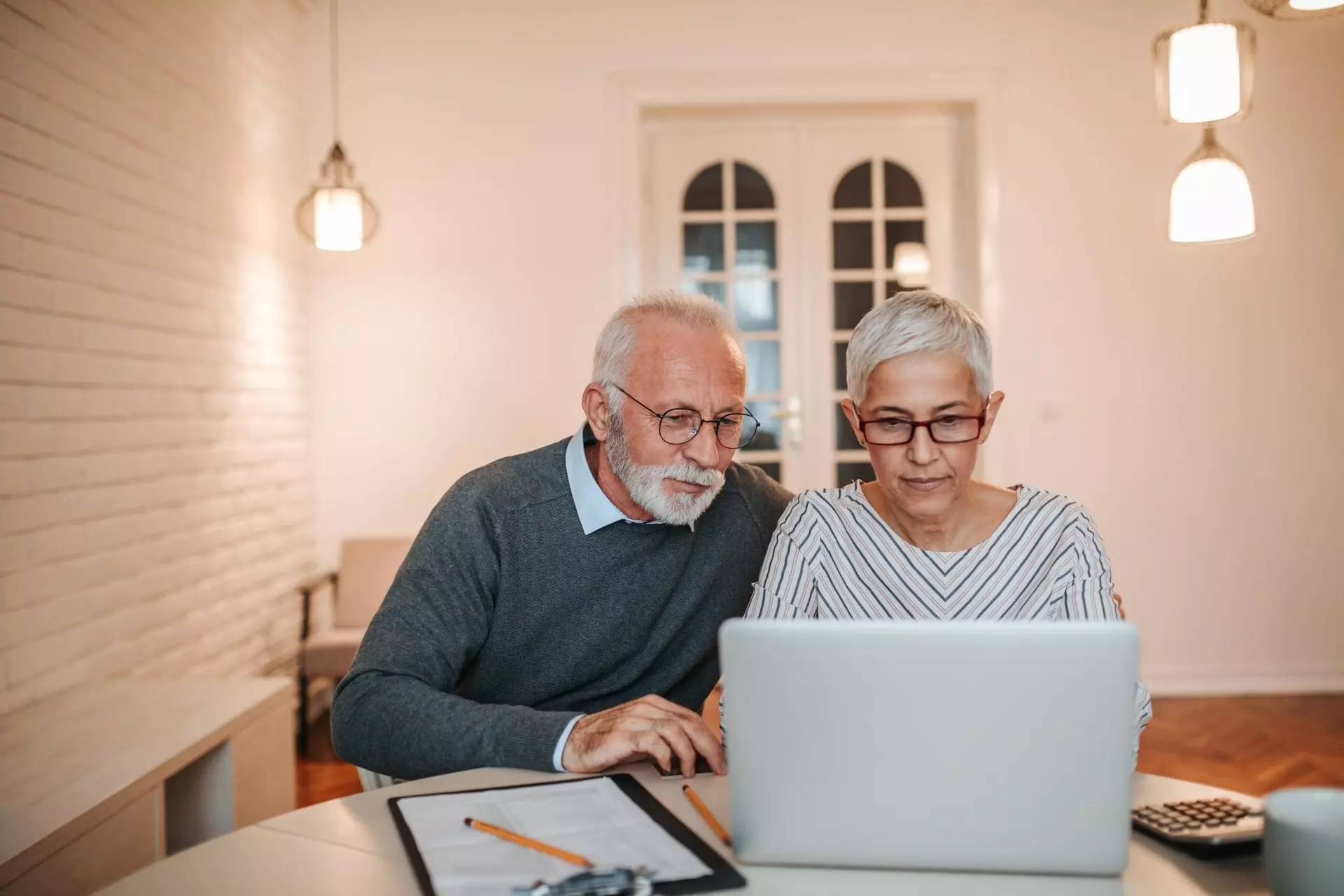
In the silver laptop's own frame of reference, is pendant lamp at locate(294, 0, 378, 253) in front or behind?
in front

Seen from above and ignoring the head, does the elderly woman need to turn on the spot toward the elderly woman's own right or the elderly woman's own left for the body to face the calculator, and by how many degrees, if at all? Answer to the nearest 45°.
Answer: approximately 45° to the elderly woman's own left

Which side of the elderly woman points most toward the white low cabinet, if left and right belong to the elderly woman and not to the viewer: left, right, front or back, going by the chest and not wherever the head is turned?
right

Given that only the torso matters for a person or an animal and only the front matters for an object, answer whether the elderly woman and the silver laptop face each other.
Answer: yes

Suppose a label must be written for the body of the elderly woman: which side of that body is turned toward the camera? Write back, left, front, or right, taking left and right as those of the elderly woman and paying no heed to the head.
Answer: front

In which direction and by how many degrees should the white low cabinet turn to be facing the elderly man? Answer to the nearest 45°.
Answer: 0° — it already faces them

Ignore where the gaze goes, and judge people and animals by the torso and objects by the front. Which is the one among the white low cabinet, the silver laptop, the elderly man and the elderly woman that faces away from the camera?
the silver laptop

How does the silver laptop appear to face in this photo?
away from the camera

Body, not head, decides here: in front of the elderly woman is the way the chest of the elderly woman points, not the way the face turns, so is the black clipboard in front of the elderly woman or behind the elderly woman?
in front

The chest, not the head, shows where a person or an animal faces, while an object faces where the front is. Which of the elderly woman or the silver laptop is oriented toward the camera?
the elderly woman

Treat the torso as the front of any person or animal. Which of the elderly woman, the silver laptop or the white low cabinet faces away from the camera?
the silver laptop

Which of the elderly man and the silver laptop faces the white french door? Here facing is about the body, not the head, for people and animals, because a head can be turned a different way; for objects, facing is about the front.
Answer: the silver laptop

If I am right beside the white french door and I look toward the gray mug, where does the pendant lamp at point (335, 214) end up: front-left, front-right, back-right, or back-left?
front-right

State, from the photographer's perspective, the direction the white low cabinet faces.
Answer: facing the viewer and to the right of the viewer

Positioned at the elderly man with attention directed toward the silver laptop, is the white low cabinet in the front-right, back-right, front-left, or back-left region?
back-right

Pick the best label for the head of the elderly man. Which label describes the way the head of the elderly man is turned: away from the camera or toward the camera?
toward the camera

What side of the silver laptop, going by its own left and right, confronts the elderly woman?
front

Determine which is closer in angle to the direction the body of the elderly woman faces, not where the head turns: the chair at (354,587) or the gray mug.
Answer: the gray mug
